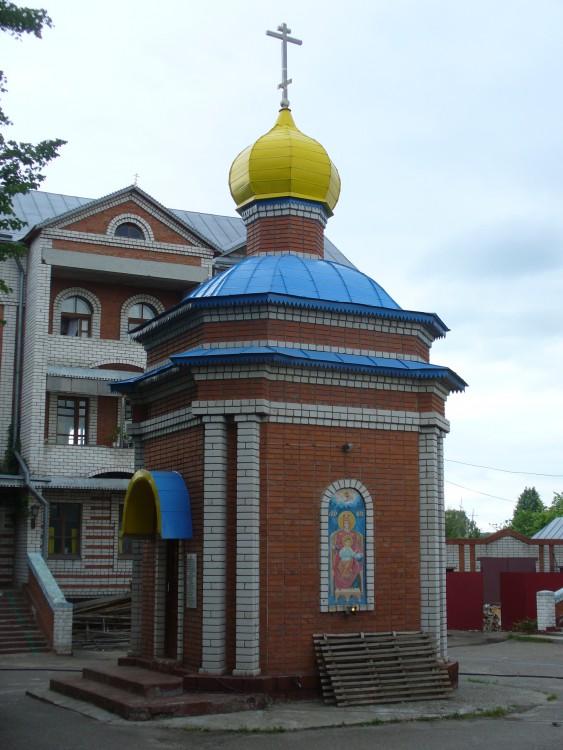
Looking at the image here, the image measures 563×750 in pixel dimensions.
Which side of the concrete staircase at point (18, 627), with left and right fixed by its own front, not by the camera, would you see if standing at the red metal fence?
left

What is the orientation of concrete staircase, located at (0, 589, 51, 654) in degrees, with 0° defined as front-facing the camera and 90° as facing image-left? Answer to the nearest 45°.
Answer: approximately 0°

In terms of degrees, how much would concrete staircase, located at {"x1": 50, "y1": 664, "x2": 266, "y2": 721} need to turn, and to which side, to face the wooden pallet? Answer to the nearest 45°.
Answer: approximately 135° to its left

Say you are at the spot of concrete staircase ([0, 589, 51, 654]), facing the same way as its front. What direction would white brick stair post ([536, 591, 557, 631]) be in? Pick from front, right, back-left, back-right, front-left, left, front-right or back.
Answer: left

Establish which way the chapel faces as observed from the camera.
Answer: facing the viewer and to the left of the viewer

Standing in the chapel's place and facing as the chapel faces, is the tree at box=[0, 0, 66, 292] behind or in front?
in front

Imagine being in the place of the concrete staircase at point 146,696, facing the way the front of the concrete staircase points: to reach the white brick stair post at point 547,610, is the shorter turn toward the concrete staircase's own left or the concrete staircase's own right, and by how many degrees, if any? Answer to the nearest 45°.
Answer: approximately 180°

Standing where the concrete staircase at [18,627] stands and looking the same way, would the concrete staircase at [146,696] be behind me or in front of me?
in front

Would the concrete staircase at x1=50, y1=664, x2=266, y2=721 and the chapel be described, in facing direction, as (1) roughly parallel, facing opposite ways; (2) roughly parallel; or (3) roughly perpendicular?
roughly parallel
